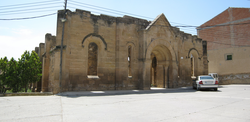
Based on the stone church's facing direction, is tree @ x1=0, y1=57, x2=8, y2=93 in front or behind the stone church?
behind

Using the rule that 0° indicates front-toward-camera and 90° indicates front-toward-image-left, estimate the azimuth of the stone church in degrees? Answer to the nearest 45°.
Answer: approximately 315°

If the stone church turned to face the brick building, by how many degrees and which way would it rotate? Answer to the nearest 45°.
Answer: approximately 90° to its left
